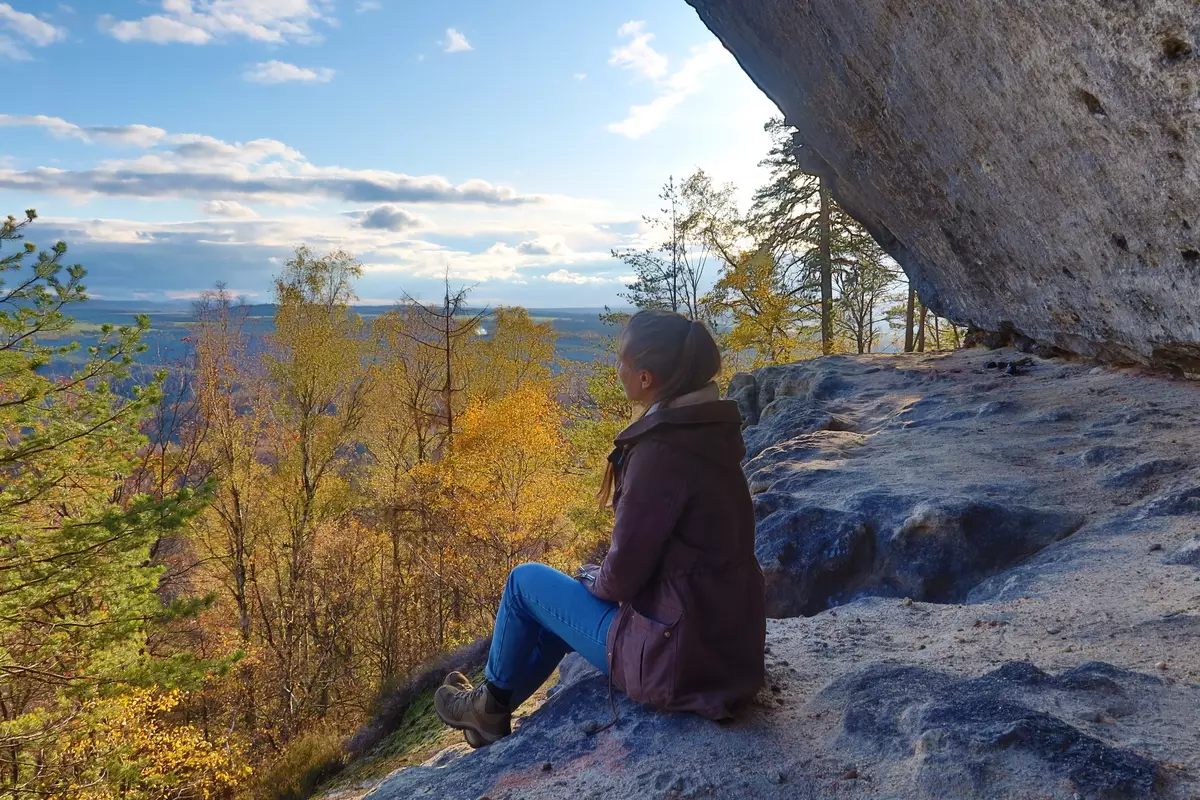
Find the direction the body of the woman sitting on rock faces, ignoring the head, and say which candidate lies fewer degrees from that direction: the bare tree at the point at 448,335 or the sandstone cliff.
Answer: the bare tree

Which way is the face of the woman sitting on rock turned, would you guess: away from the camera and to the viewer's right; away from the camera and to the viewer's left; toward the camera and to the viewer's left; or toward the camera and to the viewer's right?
away from the camera and to the viewer's left

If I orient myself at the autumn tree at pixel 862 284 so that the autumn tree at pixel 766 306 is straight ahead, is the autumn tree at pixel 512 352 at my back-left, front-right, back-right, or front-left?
front-right

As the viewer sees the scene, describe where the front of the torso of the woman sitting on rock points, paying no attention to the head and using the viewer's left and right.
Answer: facing to the left of the viewer

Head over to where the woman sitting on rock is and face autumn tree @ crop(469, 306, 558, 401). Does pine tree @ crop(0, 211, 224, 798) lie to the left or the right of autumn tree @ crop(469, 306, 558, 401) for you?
left

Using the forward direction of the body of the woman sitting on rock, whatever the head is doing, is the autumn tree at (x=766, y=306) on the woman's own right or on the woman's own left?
on the woman's own right

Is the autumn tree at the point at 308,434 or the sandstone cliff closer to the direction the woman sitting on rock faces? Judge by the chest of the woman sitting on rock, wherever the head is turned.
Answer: the autumn tree

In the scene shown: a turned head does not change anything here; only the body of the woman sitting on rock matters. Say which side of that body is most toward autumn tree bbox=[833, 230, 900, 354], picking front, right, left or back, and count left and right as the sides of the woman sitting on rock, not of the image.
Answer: right
